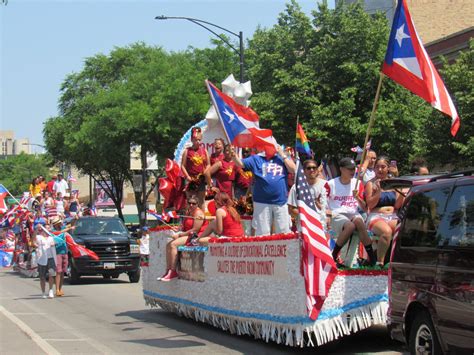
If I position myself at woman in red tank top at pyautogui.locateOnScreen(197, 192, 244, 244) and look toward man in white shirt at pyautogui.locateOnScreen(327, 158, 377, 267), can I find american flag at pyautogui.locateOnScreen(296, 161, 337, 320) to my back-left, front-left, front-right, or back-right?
front-right

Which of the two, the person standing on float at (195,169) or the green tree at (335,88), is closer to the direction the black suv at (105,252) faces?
the person standing on float

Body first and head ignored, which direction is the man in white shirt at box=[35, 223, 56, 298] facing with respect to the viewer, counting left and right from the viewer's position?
facing the viewer

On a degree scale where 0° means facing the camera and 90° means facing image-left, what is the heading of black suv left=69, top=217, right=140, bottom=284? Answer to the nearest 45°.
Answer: approximately 0°
